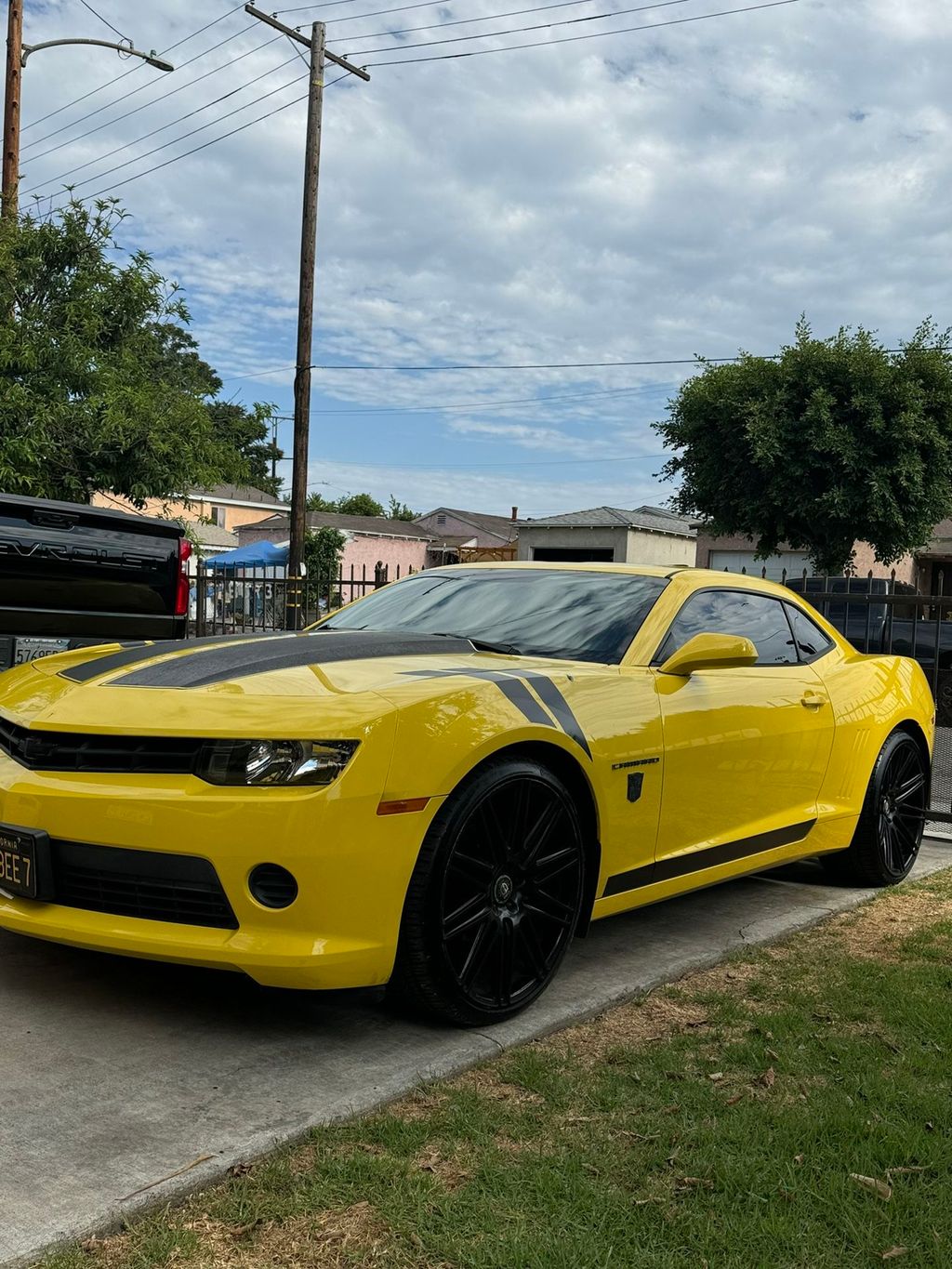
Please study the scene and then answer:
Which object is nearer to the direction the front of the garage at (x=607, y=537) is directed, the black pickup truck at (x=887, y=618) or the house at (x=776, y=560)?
the black pickup truck

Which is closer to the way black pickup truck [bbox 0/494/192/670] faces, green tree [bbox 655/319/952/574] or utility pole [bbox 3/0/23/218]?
the utility pole

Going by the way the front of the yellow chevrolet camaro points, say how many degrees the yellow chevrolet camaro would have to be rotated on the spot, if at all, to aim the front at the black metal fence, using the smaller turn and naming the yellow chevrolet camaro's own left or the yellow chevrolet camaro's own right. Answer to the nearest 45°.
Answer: approximately 135° to the yellow chevrolet camaro's own right

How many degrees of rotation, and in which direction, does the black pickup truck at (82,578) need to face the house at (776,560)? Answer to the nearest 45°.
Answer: approximately 90° to its right

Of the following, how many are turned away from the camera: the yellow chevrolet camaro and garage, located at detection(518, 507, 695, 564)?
0

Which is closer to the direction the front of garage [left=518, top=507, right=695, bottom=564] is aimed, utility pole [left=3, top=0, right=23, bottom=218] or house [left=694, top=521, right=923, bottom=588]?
the utility pole

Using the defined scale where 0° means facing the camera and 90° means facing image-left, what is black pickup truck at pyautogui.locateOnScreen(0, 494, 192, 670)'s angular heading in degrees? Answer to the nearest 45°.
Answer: approximately 135°

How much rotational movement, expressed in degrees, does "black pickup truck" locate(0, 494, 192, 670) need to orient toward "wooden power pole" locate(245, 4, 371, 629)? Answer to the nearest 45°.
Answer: approximately 45° to its right

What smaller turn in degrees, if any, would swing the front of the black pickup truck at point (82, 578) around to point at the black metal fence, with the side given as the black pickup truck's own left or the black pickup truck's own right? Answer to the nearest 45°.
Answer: approximately 45° to the black pickup truck's own right

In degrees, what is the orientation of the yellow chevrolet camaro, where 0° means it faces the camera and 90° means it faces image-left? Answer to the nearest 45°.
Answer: approximately 45°
